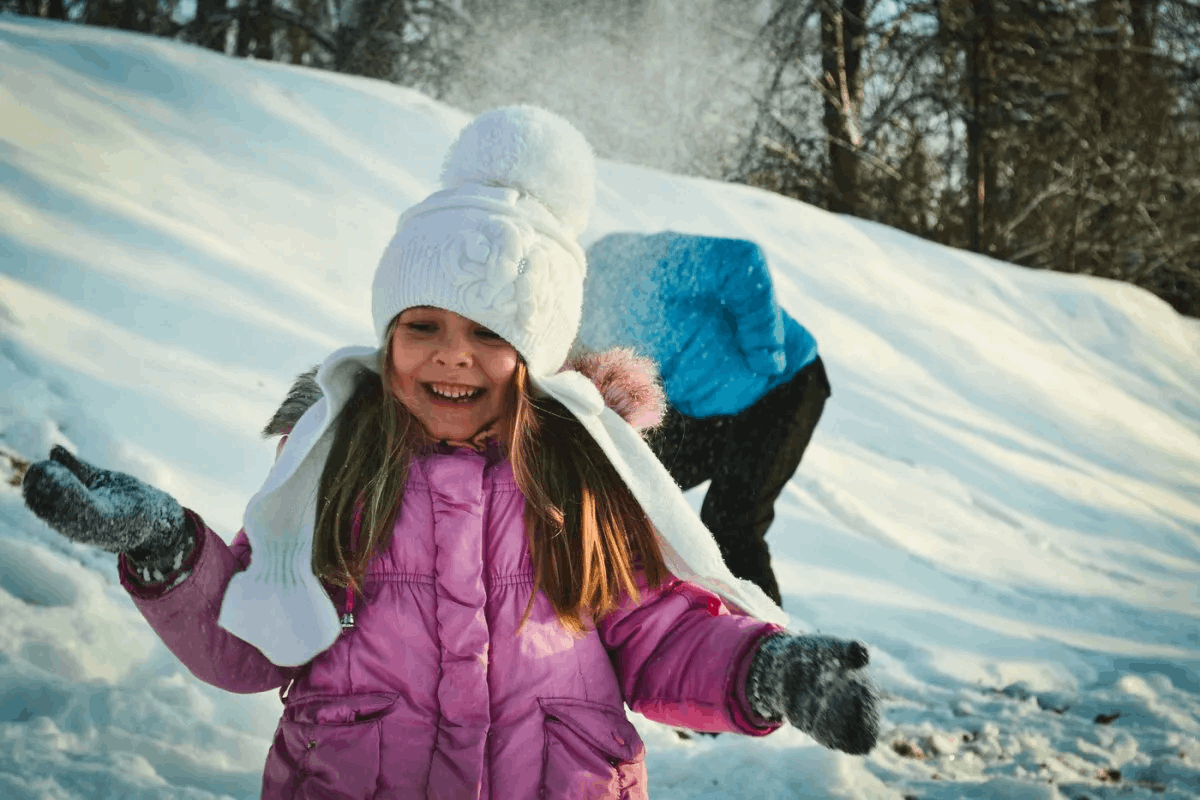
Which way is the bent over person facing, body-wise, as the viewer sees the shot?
to the viewer's left

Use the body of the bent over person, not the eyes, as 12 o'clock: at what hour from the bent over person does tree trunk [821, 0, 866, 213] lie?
The tree trunk is roughly at 3 o'clock from the bent over person.

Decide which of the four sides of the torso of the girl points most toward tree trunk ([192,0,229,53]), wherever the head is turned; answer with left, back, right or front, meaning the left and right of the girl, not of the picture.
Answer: back

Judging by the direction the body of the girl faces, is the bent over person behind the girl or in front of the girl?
behind

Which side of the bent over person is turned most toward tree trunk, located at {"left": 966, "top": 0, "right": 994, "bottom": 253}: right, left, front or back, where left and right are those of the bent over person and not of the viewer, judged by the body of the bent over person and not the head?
right

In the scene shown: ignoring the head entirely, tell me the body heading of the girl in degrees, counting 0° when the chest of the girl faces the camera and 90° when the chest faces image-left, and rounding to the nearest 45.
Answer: approximately 0°

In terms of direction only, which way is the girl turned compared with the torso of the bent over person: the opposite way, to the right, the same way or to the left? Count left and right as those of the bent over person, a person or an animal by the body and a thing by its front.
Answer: to the left

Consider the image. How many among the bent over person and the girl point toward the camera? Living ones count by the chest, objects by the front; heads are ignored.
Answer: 1

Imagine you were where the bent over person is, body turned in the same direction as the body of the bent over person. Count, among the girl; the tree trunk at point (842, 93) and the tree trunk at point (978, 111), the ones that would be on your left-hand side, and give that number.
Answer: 1
